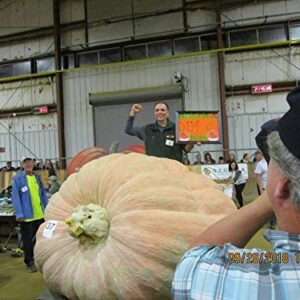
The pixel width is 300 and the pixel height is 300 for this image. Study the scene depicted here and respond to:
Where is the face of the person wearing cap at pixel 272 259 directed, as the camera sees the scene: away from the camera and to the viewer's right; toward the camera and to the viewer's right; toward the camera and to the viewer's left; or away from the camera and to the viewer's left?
away from the camera and to the viewer's left

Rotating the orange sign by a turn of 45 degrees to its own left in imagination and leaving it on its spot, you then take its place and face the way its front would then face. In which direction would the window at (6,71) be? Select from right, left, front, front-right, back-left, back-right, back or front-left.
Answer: back

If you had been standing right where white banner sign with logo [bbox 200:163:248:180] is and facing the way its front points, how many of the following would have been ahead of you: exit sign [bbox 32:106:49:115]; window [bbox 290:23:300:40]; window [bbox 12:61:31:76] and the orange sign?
1

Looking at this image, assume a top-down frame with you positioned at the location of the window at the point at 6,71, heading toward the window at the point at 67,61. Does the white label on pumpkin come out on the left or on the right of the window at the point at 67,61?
right

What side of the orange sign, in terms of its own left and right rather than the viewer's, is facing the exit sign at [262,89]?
back

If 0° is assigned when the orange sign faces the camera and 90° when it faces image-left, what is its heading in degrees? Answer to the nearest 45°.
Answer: approximately 0°

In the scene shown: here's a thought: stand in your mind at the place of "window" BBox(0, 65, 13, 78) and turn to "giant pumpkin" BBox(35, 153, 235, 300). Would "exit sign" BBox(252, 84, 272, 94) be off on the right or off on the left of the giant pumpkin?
left

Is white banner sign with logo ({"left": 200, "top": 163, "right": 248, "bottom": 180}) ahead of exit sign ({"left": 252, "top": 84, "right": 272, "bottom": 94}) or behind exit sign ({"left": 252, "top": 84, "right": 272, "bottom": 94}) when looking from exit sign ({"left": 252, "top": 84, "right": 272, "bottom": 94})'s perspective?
ahead

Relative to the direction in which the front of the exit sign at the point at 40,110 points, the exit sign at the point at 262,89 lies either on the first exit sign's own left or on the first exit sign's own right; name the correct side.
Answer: on the first exit sign's own left

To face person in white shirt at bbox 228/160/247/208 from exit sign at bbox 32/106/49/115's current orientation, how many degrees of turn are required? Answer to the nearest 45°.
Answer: approximately 45° to its left

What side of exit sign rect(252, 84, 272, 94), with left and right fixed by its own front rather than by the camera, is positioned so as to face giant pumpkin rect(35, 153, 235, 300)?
front

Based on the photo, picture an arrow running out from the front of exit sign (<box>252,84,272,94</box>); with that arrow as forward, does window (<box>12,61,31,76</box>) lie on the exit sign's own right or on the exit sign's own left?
on the exit sign's own right

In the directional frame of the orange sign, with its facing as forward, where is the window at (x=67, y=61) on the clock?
The window is roughly at 5 o'clock from the orange sign.

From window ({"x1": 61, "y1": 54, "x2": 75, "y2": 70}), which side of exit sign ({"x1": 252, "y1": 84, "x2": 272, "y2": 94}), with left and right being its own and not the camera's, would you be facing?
right
